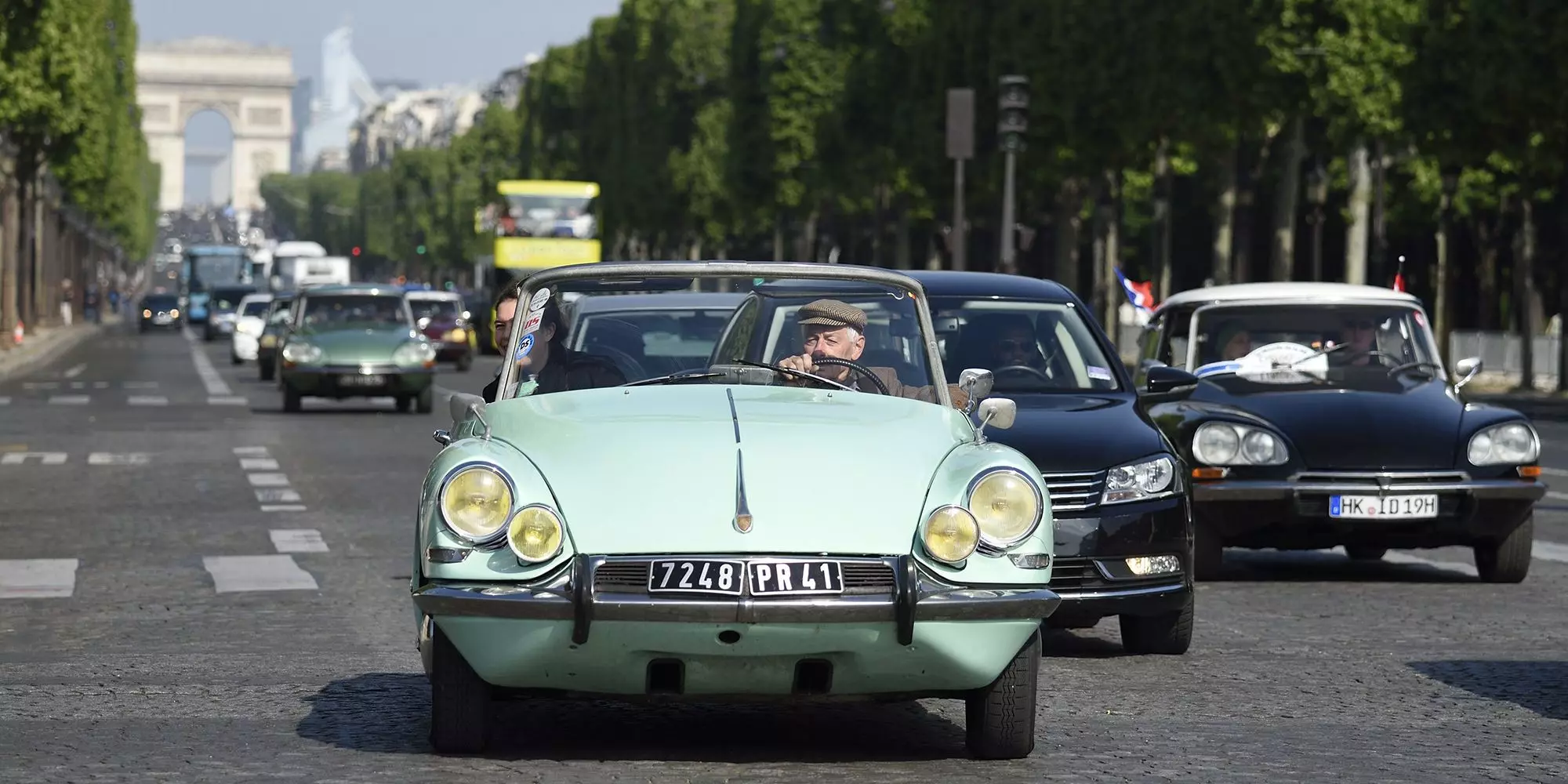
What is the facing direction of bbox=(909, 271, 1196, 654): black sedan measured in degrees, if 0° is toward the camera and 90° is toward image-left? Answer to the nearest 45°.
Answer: approximately 0°

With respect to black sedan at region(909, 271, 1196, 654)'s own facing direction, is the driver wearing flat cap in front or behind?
in front

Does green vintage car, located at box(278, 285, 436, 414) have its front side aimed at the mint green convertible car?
yes

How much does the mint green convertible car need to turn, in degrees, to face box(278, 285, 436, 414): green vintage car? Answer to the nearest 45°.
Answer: approximately 180°

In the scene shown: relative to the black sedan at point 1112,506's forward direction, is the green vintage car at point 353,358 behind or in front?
behind

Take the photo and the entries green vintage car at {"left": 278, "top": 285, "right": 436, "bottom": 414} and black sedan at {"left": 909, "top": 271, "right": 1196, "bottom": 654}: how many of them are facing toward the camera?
2

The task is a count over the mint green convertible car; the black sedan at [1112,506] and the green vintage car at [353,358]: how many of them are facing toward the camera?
3

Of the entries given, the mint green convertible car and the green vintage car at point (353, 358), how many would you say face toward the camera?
2

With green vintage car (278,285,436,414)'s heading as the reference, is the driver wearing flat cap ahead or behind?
ahead

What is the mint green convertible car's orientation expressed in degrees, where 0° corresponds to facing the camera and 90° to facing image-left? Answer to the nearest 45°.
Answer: approximately 0°
